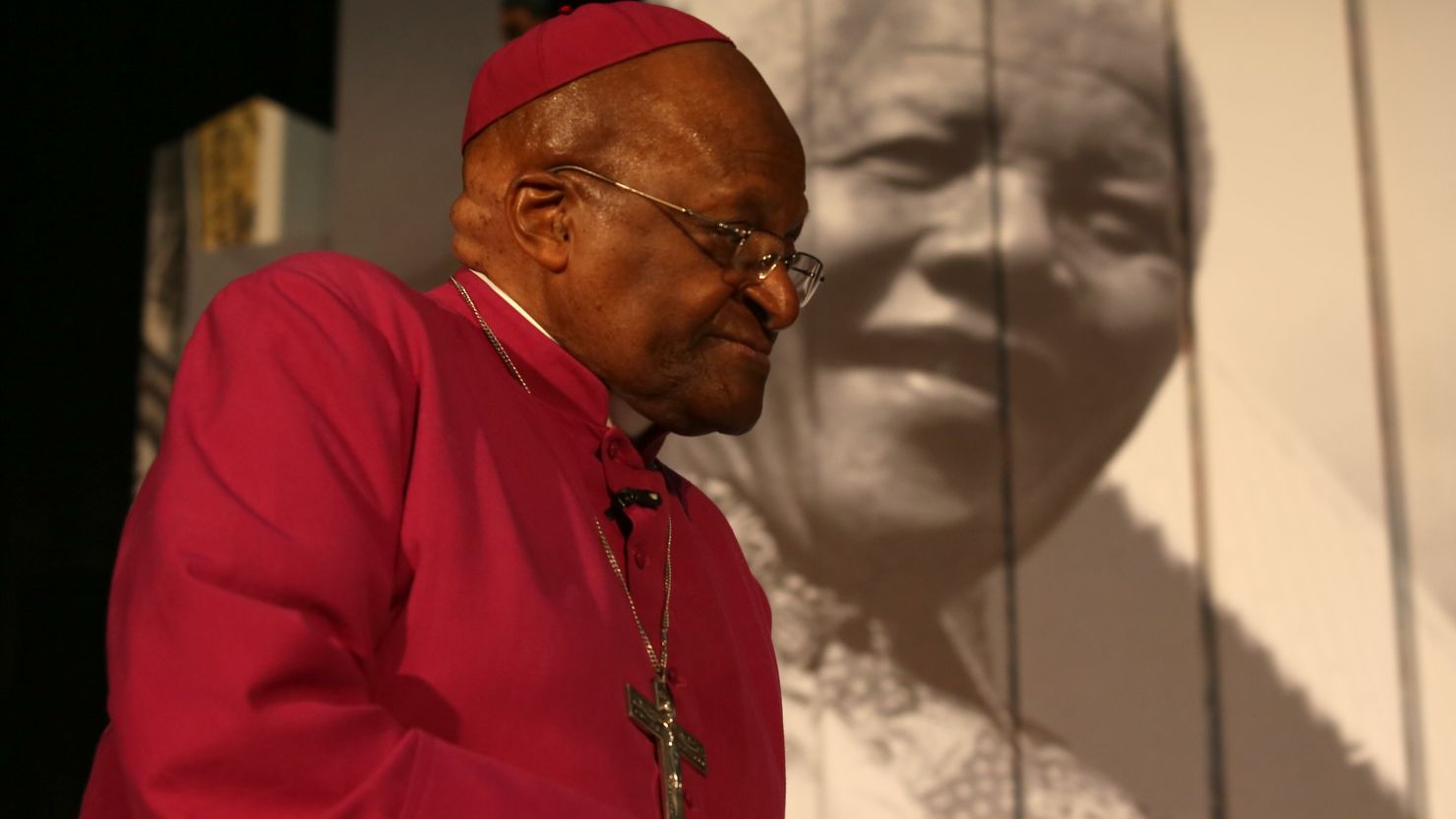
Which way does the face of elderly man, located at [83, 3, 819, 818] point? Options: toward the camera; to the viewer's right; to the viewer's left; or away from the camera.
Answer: to the viewer's right

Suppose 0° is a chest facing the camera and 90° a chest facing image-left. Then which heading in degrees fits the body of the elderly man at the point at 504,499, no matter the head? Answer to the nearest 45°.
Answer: approximately 315°
